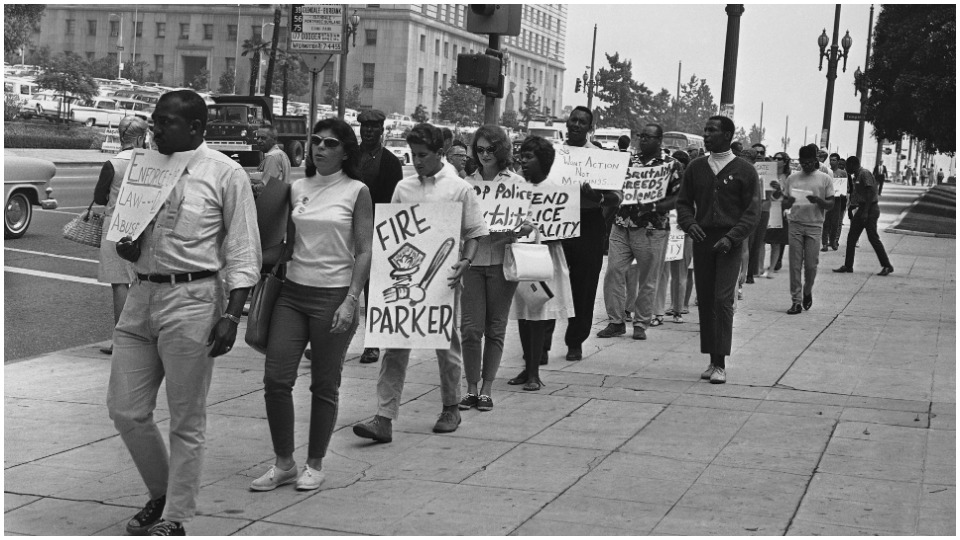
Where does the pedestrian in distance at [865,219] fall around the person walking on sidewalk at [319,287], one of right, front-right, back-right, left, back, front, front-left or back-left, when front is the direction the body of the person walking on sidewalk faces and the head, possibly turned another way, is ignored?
back

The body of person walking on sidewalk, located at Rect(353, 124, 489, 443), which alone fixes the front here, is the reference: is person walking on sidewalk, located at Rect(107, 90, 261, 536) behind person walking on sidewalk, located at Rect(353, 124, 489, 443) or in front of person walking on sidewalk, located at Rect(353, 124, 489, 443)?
in front

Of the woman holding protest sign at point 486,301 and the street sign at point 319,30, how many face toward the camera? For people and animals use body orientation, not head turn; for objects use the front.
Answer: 2

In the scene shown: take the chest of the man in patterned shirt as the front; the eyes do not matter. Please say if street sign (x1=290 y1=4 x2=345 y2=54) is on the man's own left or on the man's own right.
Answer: on the man's own right

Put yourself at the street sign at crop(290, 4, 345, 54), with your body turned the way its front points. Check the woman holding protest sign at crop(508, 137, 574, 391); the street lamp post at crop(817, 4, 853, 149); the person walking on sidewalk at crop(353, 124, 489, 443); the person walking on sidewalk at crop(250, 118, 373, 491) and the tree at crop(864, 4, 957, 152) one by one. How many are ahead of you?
3

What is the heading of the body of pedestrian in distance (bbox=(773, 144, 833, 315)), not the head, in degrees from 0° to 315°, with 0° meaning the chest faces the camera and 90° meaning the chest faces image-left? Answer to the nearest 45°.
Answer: approximately 45°

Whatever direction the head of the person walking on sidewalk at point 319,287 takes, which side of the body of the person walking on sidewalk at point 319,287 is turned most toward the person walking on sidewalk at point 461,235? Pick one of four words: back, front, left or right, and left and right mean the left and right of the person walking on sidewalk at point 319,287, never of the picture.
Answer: back

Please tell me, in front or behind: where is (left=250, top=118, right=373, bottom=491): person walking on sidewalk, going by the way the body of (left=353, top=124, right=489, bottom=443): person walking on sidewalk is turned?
in front

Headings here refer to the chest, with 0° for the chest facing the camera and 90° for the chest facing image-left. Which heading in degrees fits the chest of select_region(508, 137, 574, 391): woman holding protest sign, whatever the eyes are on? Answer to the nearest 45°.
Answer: approximately 45°

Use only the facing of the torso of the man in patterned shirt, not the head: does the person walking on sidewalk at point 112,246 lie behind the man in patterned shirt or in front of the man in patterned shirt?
in front

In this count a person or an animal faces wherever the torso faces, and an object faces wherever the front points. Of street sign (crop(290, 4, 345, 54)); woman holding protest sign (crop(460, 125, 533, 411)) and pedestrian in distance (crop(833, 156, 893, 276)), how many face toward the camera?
2

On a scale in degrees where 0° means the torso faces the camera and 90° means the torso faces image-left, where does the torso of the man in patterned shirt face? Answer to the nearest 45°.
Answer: approximately 45°

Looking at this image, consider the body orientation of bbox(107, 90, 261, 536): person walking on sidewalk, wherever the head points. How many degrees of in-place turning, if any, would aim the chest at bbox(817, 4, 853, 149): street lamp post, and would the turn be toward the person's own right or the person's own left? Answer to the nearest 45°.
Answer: approximately 180°
